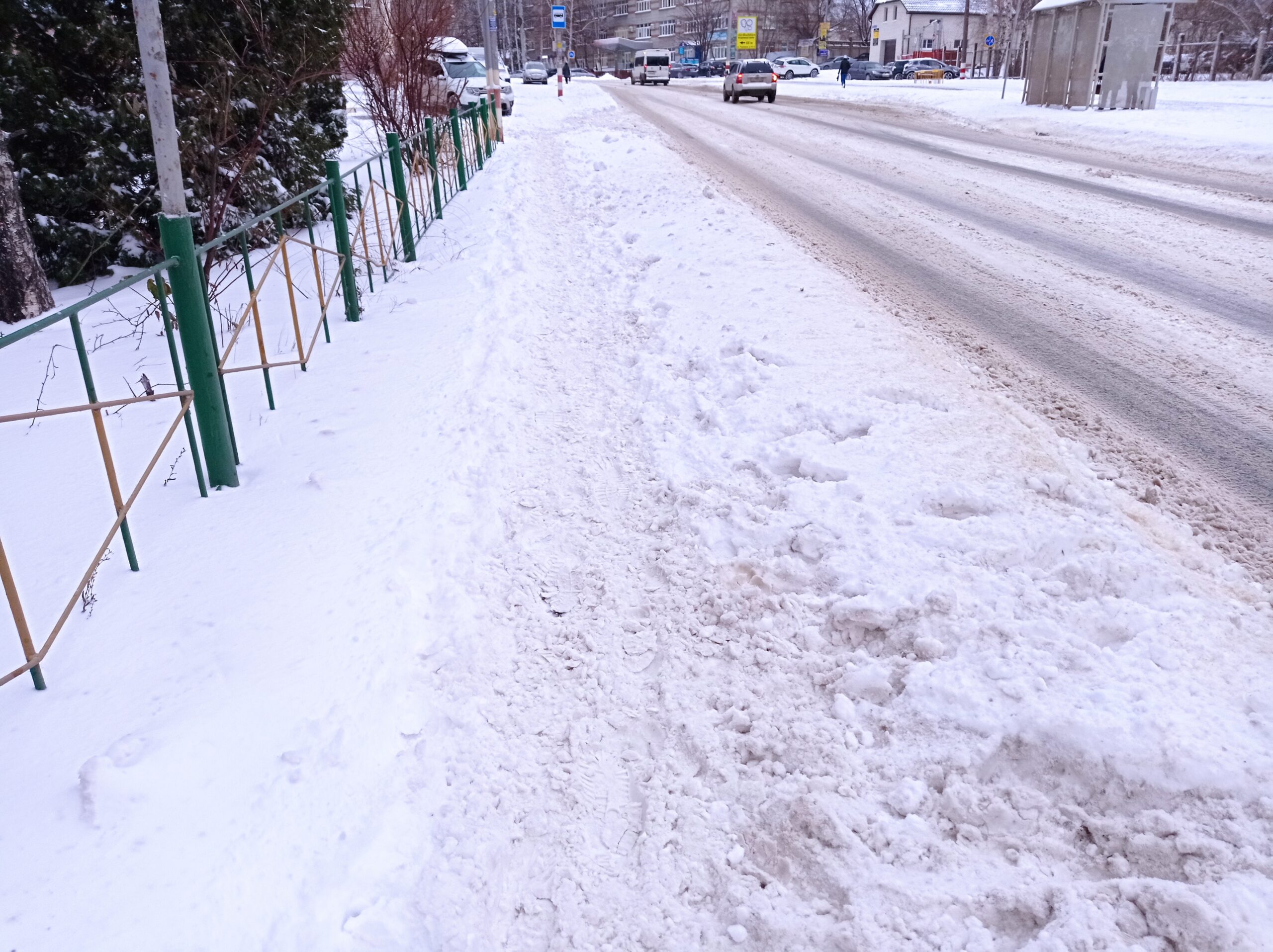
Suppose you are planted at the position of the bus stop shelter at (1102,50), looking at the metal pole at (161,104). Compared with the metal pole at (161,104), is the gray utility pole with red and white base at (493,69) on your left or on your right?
right

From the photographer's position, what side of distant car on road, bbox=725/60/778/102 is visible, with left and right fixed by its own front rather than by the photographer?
back

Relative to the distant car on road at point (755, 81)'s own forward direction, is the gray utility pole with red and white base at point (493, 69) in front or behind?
behind

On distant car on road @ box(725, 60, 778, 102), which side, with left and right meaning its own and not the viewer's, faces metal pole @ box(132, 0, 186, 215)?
back

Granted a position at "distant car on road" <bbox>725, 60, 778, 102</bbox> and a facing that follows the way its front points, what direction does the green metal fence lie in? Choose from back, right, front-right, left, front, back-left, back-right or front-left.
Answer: back

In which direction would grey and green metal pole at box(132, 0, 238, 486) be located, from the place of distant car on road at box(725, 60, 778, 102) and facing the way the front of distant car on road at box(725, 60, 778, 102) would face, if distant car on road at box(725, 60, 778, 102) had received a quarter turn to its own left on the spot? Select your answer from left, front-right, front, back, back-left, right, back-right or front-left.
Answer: left
